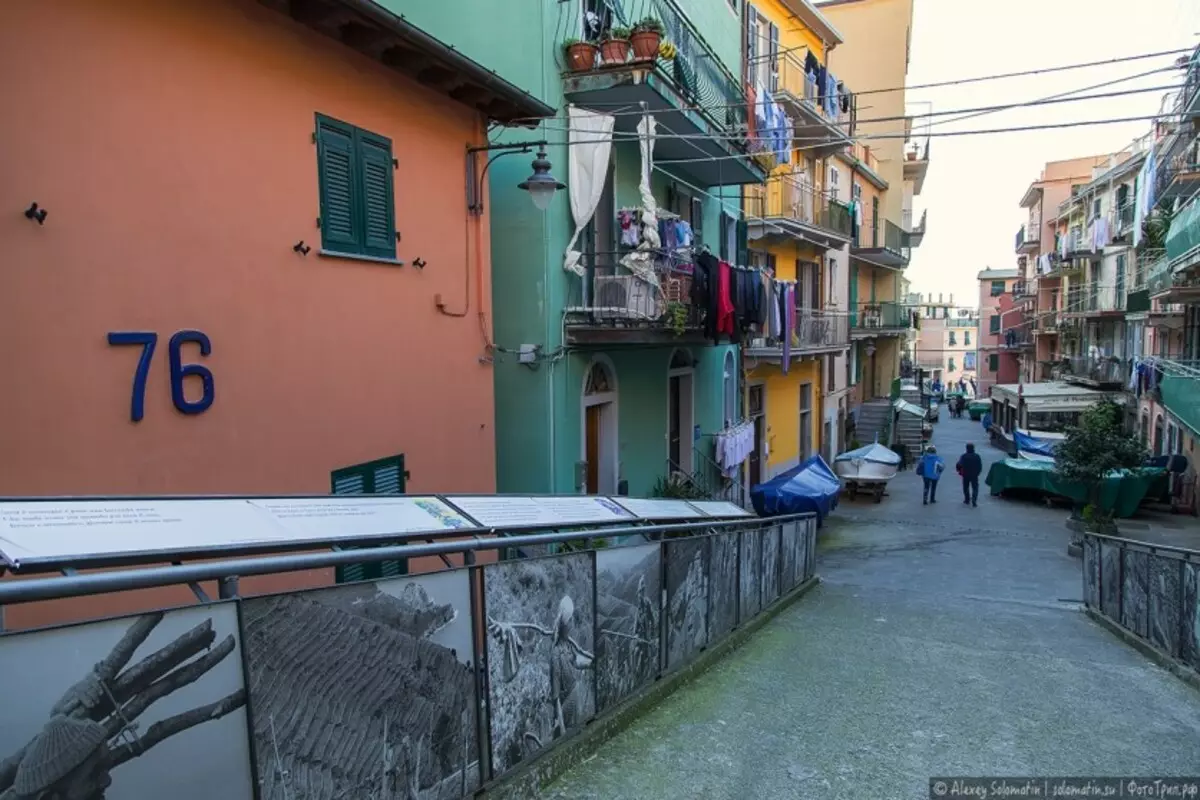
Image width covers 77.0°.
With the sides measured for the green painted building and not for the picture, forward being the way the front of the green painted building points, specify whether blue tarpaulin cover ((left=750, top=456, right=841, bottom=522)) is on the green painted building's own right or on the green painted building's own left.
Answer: on the green painted building's own left

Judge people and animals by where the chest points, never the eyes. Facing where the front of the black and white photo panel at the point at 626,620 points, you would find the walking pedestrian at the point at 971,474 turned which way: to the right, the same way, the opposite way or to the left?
to the left

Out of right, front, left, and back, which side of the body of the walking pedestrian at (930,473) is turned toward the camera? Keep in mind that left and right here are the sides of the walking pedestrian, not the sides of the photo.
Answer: back

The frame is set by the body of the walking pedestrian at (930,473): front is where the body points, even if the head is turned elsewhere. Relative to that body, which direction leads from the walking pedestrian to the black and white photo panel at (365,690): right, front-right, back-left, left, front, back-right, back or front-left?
back

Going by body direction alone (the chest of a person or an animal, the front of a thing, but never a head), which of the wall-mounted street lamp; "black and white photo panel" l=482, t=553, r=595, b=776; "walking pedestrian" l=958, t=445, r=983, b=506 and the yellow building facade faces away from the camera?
the walking pedestrian

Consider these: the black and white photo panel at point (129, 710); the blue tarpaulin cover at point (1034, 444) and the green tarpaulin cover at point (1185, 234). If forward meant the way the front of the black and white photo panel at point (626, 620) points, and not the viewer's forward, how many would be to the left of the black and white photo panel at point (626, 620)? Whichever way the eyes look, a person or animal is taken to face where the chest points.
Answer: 2

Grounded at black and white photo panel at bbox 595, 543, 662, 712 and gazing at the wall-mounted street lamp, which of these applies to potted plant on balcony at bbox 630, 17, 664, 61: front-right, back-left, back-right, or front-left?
front-right

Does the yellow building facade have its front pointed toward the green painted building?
no

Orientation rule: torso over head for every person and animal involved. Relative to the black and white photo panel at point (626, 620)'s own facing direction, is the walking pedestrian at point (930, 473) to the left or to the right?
on its left

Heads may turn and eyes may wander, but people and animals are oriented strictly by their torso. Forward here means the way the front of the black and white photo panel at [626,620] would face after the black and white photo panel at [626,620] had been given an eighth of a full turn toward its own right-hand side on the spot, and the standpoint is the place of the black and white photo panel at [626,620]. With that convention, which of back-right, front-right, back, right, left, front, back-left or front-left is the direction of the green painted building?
back

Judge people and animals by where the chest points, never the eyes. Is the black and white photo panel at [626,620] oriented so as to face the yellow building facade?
no

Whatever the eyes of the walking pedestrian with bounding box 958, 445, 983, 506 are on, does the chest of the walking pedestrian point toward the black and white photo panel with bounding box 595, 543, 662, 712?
no

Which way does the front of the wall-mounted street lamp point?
to the viewer's right

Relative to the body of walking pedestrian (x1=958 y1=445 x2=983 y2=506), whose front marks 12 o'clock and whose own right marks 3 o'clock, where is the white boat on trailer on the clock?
The white boat on trailer is roughly at 8 o'clock from the walking pedestrian.

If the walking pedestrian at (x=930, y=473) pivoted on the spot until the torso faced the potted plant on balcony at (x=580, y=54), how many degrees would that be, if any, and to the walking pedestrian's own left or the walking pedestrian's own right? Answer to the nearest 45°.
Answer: approximately 180°

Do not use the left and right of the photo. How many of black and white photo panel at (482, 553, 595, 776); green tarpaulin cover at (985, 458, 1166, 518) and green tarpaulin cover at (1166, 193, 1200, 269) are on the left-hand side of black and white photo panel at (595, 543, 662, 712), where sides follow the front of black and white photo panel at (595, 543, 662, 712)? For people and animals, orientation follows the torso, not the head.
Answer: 2

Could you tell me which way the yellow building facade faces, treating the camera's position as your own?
facing the viewer and to the right of the viewer

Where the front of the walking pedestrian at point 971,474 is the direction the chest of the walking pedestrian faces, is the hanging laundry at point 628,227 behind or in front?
behind

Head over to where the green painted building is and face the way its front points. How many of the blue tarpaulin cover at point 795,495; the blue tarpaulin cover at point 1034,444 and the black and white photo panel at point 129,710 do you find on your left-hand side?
2

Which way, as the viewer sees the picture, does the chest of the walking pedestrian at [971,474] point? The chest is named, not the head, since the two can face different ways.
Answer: away from the camera

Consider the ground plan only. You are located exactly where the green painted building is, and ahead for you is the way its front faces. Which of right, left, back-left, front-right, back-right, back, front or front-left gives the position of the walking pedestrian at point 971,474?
left

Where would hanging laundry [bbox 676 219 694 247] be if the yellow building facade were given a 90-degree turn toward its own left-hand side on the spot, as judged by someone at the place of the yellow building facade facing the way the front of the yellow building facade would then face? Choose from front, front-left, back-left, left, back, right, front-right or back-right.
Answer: back-right
